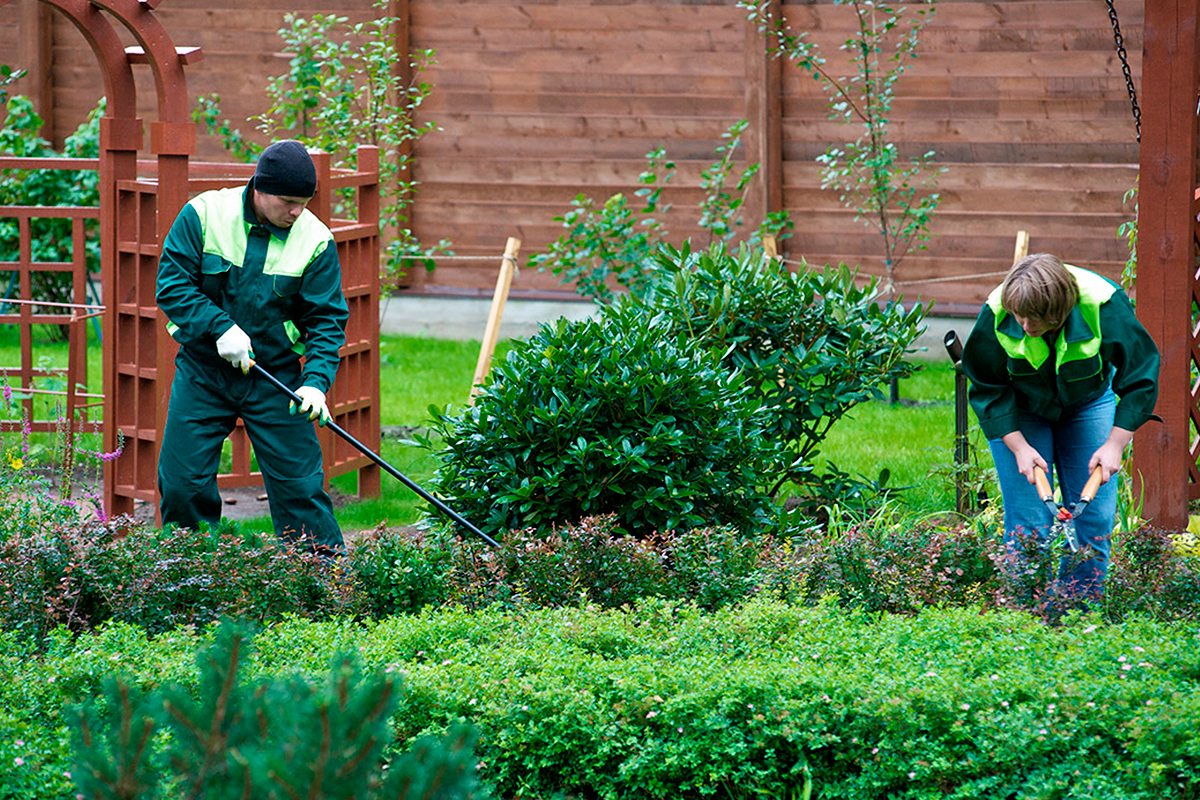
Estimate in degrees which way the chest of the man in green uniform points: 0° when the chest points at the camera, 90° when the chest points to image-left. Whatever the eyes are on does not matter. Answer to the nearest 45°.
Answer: approximately 0°

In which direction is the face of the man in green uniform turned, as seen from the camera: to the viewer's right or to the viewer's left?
to the viewer's right

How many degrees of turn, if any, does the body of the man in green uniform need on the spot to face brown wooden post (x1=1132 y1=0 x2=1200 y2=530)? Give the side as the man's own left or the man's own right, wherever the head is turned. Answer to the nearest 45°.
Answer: approximately 90° to the man's own left

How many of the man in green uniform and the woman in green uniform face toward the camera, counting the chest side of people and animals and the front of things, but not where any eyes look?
2

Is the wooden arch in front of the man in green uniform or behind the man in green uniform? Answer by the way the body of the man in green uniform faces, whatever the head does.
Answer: behind

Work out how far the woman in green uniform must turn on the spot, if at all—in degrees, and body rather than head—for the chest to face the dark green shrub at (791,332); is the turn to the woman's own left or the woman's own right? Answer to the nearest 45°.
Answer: approximately 135° to the woman's own right

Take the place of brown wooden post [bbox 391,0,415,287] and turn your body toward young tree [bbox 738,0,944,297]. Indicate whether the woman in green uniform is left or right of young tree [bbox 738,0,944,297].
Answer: right
